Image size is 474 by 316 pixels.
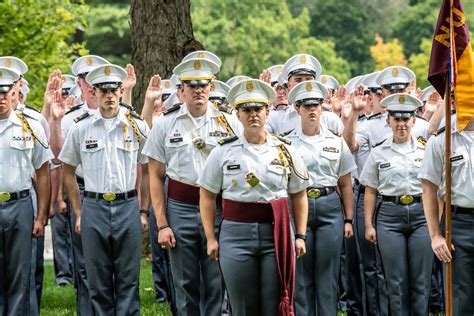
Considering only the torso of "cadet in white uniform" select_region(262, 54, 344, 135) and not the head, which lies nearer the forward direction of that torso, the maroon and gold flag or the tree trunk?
the maroon and gold flag

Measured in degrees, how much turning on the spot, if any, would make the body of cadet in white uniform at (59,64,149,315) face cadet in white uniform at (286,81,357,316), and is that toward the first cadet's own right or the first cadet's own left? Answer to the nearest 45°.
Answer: approximately 90° to the first cadet's own left

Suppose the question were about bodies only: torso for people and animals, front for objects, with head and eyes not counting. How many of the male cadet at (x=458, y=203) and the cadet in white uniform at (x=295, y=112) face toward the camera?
2

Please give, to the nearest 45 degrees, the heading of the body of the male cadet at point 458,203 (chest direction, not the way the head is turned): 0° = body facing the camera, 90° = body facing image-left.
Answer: approximately 0°

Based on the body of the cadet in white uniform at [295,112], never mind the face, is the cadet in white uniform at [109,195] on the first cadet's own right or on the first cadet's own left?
on the first cadet's own right
